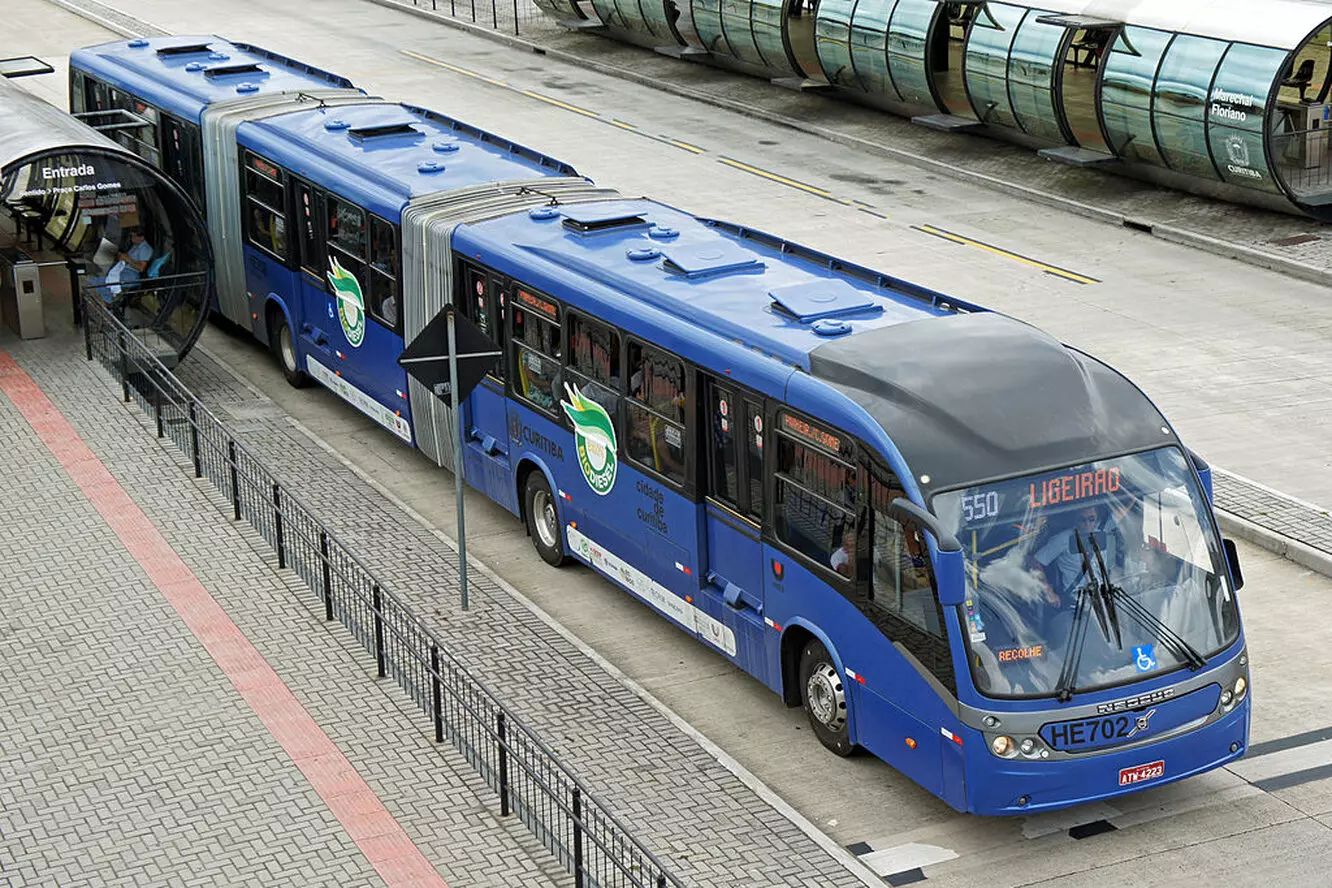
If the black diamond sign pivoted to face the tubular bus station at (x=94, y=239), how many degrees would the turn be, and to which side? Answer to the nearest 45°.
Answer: approximately 45° to its left

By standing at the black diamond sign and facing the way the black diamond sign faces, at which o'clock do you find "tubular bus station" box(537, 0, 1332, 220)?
The tubular bus station is roughly at 1 o'clock from the black diamond sign.

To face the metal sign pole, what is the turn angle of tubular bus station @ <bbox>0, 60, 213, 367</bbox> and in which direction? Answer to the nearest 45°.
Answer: approximately 45° to its right

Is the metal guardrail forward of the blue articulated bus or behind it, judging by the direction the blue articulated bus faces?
behind

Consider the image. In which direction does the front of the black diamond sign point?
away from the camera

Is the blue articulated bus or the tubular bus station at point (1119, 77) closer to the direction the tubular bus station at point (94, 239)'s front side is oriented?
the blue articulated bus

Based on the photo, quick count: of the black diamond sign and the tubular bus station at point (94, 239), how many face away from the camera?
1

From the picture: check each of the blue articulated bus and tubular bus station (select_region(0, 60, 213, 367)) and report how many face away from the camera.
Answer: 0

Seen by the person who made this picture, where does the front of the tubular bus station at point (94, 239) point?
facing the viewer and to the right of the viewer
